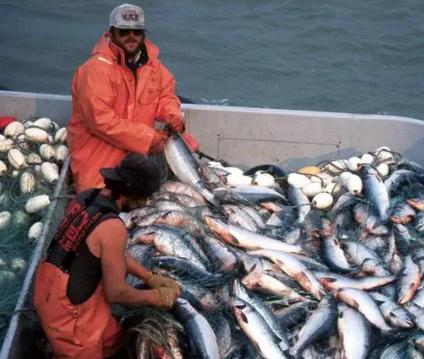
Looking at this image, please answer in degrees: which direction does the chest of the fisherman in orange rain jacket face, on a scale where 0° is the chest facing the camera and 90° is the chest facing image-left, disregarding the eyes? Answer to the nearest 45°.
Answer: approximately 315°

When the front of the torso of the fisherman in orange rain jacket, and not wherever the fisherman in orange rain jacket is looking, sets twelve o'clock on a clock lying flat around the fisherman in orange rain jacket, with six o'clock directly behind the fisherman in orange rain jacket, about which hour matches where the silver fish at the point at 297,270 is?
The silver fish is roughly at 12 o'clock from the fisherman in orange rain jacket.
